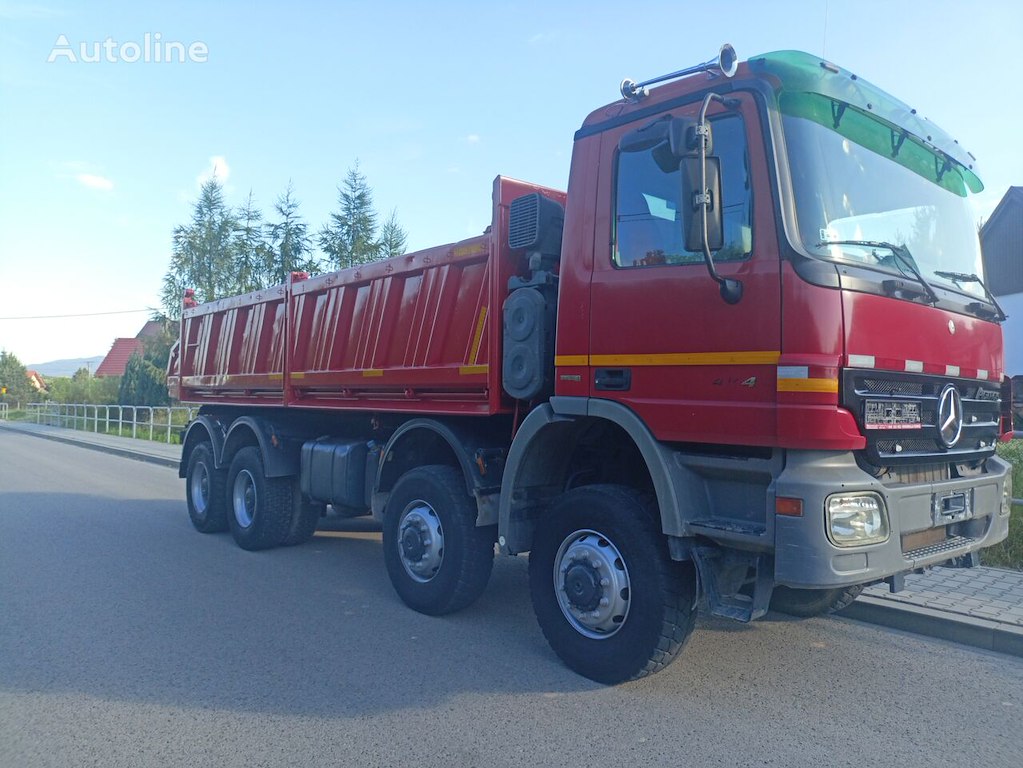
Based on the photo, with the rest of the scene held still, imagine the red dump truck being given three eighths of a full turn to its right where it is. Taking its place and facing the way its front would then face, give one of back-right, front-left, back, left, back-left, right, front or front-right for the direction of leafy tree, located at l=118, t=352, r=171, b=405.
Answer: front-right

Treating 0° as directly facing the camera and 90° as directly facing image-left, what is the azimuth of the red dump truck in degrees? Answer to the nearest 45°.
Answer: approximately 315°

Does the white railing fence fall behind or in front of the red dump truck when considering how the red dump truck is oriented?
behind

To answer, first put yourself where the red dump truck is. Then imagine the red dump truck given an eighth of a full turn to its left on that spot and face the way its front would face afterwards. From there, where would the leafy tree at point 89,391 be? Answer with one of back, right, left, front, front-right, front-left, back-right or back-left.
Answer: back-left

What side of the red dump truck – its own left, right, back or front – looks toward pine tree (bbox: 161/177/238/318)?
back

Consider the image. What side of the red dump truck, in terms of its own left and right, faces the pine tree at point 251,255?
back
